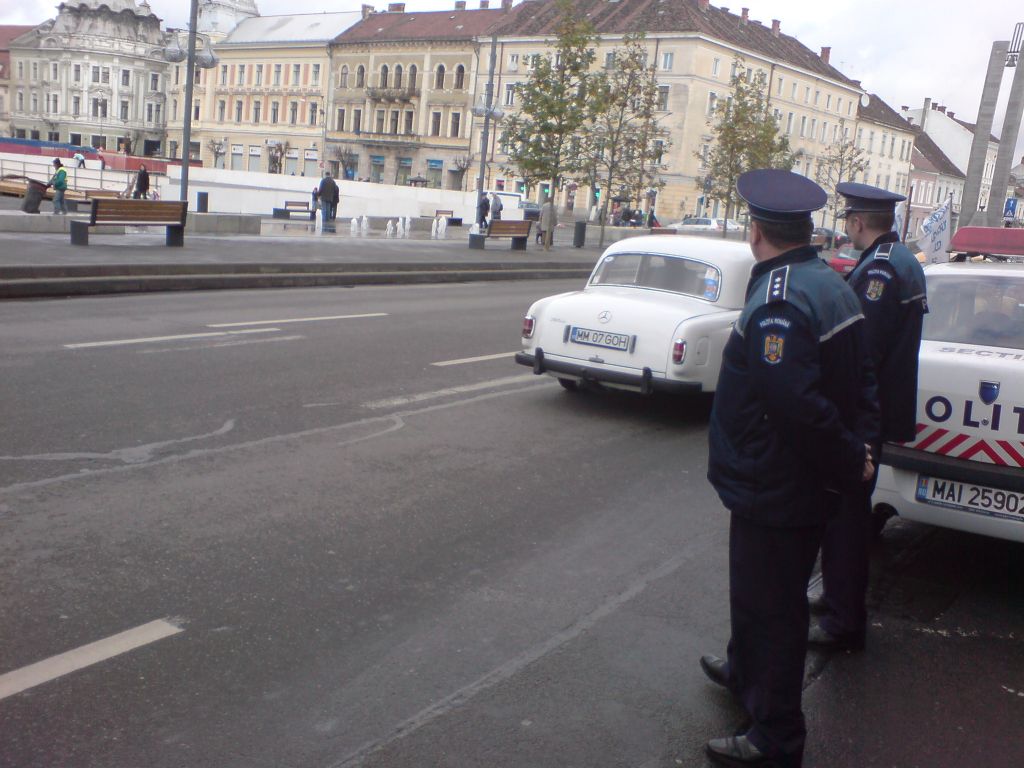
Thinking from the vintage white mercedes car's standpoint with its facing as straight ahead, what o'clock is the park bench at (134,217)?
The park bench is roughly at 9 o'clock from the vintage white mercedes car.

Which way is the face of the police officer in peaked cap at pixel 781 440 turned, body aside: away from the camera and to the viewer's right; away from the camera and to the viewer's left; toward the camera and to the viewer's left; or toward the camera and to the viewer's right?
away from the camera and to the viewer's left

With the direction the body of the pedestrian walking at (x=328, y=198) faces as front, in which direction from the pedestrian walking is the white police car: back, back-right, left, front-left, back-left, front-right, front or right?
back

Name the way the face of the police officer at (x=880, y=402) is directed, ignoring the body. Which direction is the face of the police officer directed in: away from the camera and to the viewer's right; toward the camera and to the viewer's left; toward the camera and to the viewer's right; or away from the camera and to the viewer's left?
away from the camera and to the viewer's left
